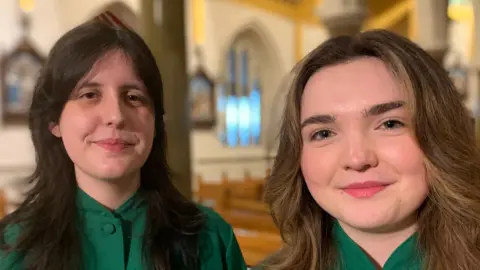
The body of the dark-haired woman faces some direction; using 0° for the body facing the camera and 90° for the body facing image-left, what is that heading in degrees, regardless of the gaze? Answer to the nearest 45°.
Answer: approximately 0°

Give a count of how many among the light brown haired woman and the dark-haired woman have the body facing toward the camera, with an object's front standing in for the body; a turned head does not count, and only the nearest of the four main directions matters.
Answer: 2

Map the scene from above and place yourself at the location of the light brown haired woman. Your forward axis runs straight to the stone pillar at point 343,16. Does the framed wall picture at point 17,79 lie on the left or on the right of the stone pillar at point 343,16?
left

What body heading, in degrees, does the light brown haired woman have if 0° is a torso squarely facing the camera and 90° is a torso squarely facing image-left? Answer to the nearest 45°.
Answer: approximately 0°

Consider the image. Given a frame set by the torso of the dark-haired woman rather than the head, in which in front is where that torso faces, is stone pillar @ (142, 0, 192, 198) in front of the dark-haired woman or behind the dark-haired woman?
behind

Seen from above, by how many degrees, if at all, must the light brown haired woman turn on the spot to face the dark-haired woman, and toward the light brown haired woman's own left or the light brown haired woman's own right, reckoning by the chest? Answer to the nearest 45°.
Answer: approximately 90° to the light brown haired woman's own right

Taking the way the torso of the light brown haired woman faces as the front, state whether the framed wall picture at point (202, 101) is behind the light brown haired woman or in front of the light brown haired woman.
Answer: behind

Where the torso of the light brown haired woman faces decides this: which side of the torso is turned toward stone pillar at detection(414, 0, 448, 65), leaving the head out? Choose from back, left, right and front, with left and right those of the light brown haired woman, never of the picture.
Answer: back

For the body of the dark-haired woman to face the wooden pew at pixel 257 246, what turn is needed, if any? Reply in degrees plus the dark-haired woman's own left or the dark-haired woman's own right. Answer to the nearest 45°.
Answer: approximately 135° to the dark-haired woman's own left

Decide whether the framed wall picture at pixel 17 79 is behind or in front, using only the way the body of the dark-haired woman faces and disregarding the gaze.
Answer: behind

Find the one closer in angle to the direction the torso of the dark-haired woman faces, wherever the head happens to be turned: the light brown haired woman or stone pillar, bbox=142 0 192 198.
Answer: the light brown haired woman
